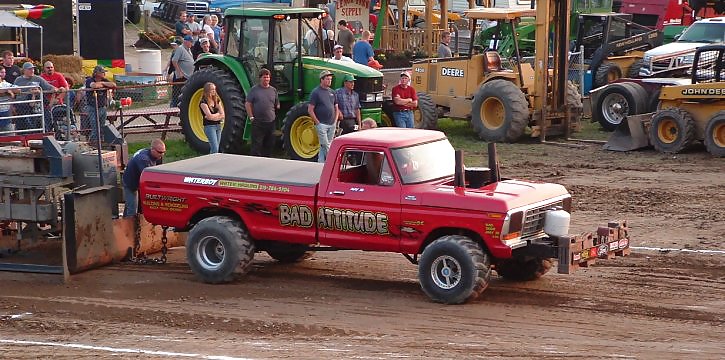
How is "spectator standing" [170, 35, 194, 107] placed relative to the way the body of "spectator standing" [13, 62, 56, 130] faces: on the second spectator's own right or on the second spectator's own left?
on the second spectator's own left

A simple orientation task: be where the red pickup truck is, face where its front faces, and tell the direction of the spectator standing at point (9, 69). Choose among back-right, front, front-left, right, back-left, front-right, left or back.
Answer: back

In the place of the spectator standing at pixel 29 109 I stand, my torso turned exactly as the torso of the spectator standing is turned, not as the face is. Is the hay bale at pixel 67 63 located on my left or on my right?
on my left

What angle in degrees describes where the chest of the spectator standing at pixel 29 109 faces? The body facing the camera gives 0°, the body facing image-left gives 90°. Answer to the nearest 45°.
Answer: approximately 315°

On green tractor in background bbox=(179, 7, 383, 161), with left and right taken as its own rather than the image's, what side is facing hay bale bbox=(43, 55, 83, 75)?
back

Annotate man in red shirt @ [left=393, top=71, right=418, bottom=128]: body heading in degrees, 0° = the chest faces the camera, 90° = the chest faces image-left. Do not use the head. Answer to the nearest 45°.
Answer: approximately 0°

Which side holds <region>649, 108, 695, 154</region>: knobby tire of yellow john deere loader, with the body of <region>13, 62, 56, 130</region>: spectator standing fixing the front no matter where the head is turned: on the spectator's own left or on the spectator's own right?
on the spectator's own left

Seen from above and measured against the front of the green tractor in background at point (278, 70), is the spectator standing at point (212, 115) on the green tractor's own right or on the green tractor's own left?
on the green tractor's own right

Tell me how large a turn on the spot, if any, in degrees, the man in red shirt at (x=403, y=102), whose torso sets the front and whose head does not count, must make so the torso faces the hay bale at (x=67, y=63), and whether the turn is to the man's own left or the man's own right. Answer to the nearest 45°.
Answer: approximately 135° to the man's own right

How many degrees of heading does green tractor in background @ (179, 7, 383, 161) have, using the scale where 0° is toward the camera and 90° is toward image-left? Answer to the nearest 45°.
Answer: approximately 315°
